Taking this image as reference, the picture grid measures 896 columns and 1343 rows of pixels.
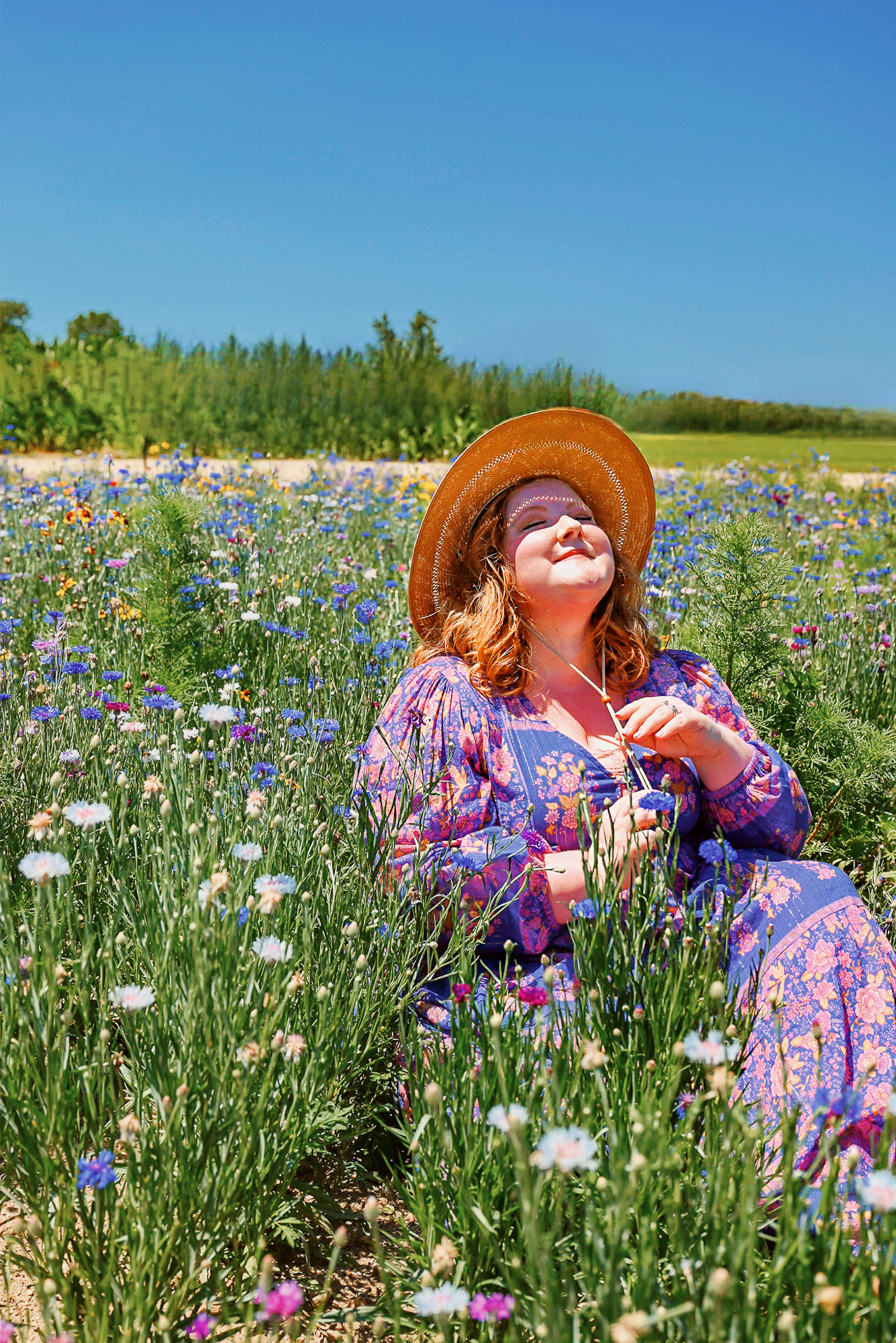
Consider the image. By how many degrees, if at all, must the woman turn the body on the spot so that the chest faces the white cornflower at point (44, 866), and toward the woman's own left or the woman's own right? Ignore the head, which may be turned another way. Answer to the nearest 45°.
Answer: approximately 90° to the woman's own right

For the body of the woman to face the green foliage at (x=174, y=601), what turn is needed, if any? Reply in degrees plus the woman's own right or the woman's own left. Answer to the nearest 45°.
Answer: approximately 180°

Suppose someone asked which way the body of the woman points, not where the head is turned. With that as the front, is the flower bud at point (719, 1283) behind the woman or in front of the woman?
in front

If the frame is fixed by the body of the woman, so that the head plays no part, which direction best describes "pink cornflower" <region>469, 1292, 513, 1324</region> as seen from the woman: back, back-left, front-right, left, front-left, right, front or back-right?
front-right

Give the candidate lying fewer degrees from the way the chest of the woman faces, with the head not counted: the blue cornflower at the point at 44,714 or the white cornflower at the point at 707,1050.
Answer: the white cornflower

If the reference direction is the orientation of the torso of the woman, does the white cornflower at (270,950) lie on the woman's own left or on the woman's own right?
on the woman's own right

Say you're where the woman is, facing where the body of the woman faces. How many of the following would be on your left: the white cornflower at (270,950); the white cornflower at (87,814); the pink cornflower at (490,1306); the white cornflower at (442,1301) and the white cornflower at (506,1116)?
0

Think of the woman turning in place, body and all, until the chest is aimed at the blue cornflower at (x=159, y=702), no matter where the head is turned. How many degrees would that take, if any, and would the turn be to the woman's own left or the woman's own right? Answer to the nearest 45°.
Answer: approximately 135° to the woman's own right

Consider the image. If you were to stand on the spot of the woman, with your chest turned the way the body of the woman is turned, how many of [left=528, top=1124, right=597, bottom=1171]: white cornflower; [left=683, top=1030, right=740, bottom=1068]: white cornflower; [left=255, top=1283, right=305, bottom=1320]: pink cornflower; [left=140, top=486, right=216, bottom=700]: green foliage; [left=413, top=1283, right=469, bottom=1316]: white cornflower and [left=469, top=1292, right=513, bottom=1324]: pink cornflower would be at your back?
1

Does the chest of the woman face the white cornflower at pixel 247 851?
no

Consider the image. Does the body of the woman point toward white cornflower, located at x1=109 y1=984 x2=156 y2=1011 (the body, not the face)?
no

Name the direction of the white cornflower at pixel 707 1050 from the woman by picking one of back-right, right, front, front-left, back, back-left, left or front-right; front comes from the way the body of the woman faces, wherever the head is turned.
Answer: front-right

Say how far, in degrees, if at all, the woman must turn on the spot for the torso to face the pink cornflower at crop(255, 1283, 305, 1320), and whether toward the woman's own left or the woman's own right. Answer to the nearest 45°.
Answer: approximately 45° to the woman's own right

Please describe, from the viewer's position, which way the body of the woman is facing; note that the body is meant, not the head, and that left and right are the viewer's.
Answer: facing the viewer and to the right of the viewer

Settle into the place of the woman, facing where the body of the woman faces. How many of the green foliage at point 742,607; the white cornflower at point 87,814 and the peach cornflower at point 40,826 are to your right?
2

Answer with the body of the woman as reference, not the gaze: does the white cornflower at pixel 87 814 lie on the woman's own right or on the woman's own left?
on the woman's own right

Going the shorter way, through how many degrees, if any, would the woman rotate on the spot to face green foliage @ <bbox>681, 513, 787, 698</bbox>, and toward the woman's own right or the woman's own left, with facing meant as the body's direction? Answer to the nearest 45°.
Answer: approximately 135° to the woman's own left

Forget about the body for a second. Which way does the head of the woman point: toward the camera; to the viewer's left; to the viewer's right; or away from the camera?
toward the camera

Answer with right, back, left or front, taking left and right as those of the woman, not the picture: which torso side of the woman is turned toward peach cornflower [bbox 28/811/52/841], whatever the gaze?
right
